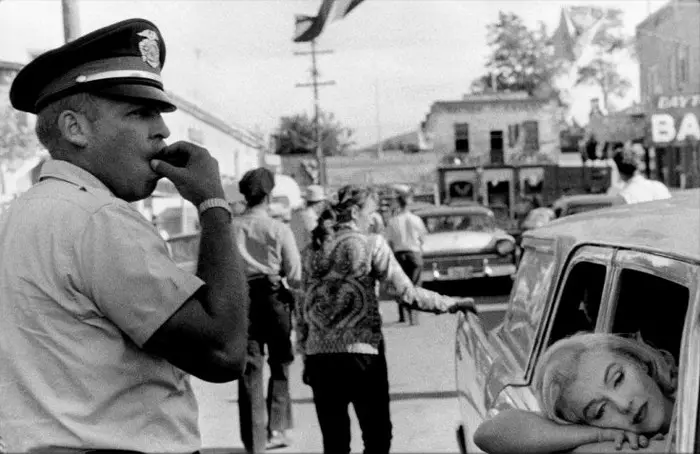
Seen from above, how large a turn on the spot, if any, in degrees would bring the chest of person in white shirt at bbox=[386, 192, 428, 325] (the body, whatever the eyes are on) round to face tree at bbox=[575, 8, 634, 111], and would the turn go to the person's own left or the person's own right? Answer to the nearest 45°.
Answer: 0° — they already face it

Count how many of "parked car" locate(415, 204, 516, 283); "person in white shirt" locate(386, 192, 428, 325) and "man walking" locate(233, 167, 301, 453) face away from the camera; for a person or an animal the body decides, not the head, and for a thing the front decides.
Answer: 2

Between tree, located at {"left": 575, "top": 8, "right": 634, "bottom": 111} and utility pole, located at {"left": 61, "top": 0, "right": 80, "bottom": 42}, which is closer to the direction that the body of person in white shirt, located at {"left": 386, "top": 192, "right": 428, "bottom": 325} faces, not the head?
the tree

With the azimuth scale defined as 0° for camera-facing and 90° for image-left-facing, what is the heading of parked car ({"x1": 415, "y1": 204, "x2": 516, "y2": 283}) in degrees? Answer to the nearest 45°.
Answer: approximately 0°

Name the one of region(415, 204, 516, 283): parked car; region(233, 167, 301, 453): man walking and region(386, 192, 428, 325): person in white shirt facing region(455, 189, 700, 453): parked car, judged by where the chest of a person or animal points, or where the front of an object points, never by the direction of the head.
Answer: region(415, 204, 516, 283): parked car

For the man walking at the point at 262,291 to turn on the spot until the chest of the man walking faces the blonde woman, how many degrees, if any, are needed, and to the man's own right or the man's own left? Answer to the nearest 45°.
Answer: approximately 180°

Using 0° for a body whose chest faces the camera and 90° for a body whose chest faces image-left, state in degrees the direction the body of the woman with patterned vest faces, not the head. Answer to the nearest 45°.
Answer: approximately 225°

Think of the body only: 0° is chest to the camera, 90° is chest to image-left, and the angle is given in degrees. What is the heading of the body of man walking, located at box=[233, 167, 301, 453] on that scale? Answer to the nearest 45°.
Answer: approximately 180°

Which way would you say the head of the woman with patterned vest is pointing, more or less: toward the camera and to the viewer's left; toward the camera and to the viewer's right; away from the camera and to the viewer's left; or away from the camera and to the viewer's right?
away from the camera and to the viewer's right

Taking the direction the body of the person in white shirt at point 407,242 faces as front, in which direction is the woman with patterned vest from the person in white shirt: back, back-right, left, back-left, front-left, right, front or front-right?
back

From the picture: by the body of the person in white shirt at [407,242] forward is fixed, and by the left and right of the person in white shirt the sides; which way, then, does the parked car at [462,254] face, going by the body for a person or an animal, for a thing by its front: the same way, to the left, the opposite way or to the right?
the opposite way

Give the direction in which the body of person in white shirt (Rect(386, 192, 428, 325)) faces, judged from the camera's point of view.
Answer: away from the camera
